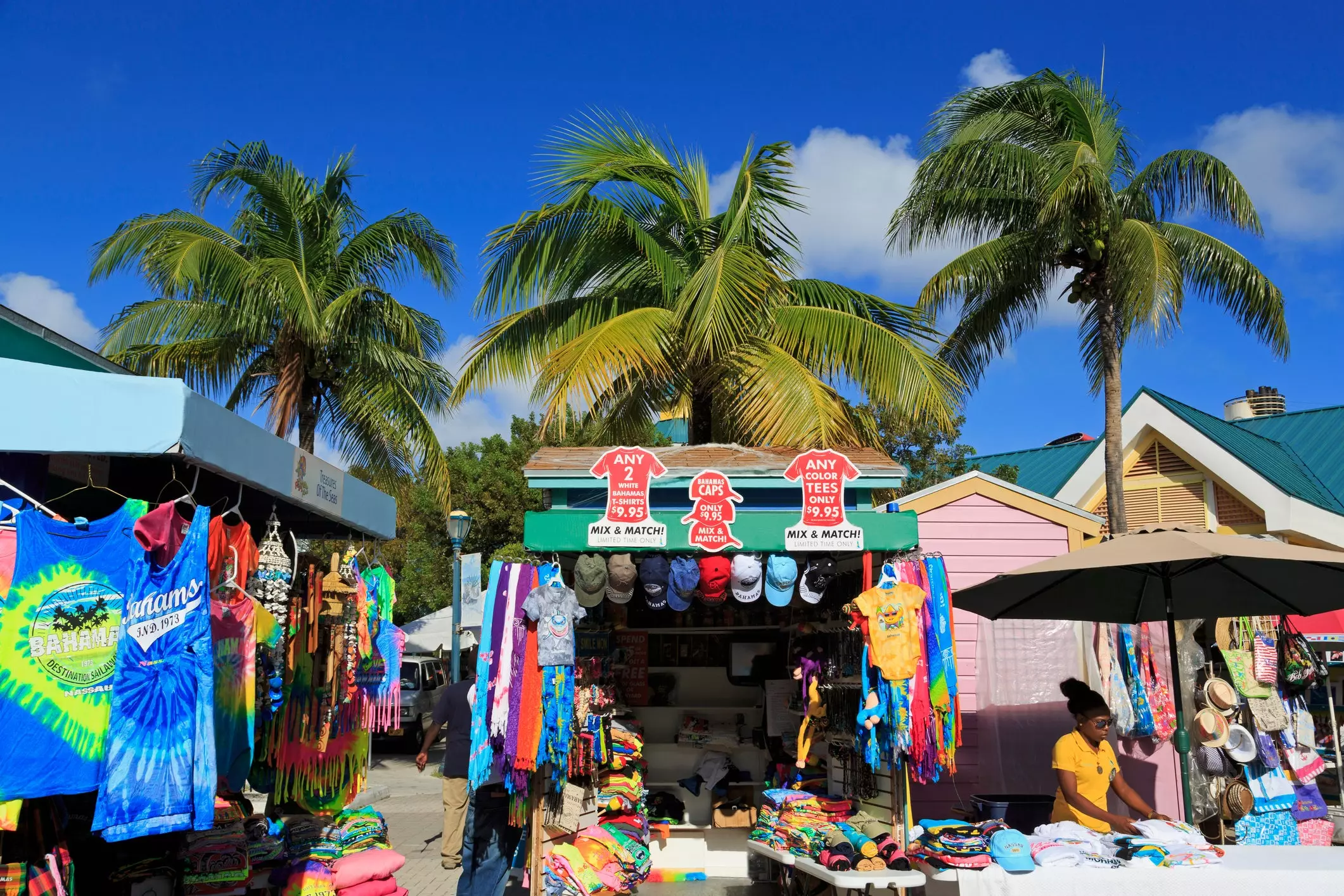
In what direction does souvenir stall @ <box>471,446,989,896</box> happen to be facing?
toward the camera

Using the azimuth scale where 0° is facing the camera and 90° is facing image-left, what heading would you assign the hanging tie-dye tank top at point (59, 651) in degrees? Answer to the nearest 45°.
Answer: approximately 0°

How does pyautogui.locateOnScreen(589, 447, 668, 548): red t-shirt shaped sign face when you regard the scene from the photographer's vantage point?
facing the viewer

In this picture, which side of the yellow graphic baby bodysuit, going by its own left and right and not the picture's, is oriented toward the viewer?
front

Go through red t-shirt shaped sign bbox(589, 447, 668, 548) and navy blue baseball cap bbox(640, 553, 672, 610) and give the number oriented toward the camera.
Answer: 2

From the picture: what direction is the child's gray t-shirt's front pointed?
toward the camera

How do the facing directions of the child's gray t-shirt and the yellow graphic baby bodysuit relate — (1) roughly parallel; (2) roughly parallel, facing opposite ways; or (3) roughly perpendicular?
roughly parallel

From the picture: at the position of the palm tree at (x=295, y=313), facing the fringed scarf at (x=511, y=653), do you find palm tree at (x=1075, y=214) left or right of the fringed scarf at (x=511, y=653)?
left

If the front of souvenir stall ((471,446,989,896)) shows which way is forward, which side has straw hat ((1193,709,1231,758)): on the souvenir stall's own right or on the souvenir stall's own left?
on the souvenir stall's own left

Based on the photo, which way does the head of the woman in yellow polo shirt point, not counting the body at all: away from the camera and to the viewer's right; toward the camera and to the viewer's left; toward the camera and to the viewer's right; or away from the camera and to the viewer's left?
toward the camera and to the viewer's right

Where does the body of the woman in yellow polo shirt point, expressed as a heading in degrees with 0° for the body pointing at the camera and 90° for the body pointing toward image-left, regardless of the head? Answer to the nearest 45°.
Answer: approximately 315°

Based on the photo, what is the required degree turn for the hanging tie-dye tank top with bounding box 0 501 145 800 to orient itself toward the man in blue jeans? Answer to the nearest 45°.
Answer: approximately 135° to its left

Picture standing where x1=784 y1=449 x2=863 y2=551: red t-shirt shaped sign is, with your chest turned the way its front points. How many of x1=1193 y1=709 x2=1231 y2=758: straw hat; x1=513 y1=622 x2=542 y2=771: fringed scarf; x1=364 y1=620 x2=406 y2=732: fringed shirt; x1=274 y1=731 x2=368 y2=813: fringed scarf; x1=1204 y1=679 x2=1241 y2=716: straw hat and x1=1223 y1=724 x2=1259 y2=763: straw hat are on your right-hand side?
3

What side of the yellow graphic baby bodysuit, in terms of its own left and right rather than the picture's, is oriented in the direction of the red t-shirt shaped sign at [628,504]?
right
